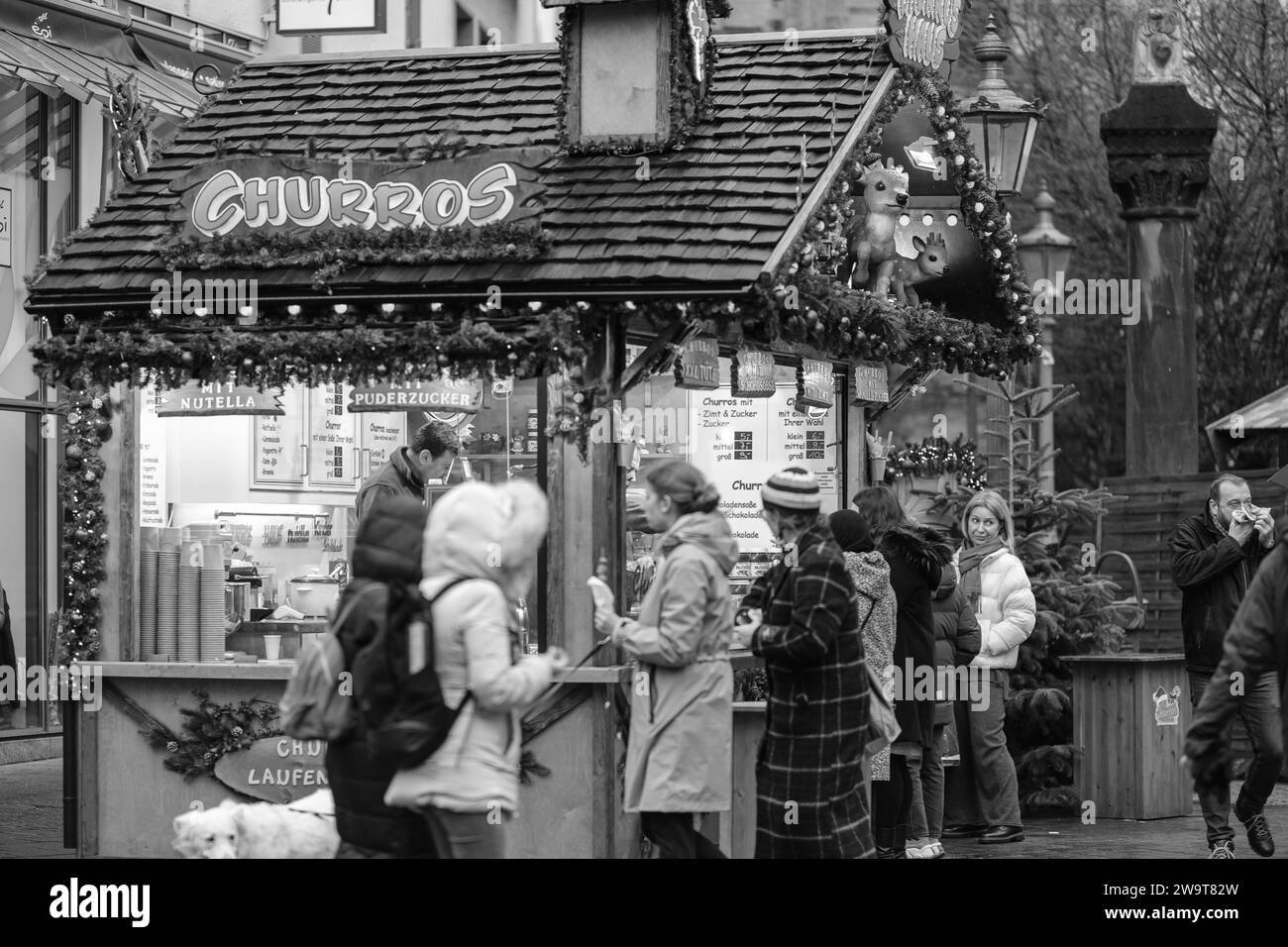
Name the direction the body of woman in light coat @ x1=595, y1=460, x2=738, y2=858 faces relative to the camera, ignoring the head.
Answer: to the viewer's left

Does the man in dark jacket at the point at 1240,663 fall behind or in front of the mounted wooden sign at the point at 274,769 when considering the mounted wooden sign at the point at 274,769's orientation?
in front

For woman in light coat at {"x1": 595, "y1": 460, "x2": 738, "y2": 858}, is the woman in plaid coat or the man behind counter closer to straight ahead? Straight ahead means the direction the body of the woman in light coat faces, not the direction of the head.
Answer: the man behind counter

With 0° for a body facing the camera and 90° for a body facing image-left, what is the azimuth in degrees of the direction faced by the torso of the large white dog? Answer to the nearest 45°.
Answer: approximately 45°

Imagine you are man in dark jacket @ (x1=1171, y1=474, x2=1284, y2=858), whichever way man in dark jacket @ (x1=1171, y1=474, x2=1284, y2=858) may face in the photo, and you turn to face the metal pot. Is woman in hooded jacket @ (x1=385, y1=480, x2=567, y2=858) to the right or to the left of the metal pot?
left

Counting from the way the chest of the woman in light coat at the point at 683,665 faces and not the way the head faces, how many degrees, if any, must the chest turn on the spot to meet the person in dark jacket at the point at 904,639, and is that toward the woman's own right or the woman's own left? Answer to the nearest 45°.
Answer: approximately 135° to the woman's own right

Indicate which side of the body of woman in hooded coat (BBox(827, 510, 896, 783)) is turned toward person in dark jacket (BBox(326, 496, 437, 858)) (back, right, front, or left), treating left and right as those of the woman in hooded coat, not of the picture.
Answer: left

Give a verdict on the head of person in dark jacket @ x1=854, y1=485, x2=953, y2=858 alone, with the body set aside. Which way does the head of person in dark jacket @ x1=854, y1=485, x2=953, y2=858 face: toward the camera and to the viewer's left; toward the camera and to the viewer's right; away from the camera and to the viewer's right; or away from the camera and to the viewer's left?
away from the camera and to the viewer's left

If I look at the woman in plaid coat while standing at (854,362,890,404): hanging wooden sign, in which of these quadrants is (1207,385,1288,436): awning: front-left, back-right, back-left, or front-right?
back-left

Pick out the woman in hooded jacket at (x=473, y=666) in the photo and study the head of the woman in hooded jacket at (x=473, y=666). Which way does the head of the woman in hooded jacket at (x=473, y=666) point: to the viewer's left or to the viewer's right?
to the viewer's right
